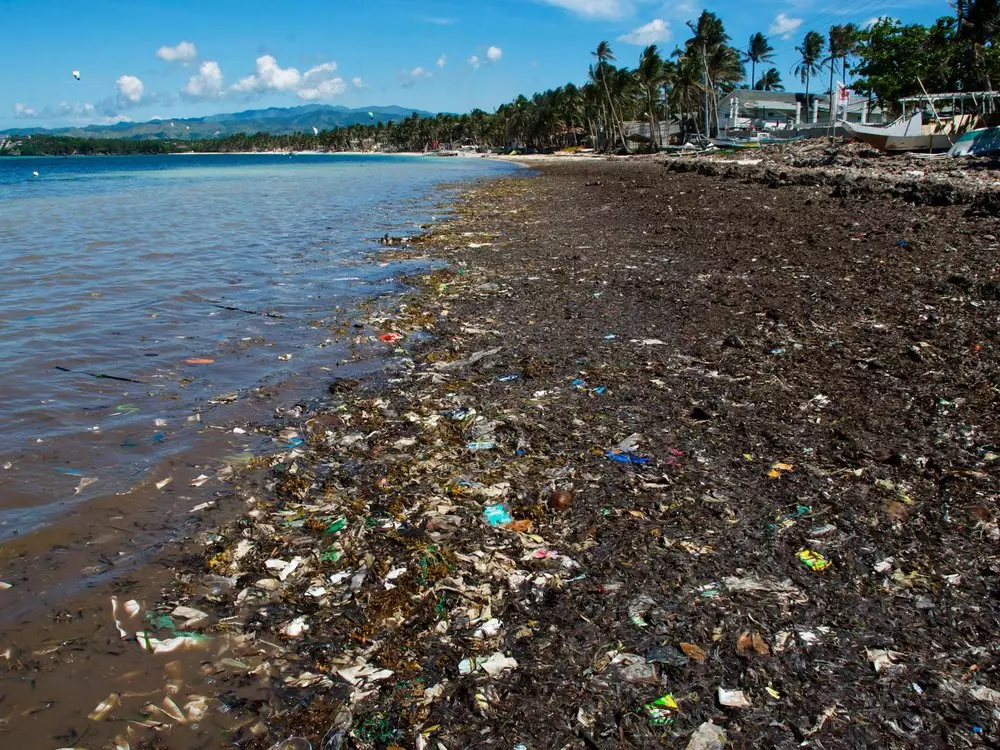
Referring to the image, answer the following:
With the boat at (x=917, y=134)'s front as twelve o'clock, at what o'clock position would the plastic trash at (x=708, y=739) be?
The plastic trash is roughly at 9 o'clock from the boat.

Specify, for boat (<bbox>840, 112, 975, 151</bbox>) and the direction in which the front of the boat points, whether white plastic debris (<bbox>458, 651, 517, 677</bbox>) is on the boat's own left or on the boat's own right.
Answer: on the boat's own left

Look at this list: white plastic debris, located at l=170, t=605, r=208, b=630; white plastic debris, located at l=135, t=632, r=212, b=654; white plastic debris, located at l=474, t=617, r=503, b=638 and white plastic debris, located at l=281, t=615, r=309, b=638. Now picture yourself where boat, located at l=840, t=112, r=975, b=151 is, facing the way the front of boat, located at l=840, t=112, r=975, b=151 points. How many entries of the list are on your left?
4

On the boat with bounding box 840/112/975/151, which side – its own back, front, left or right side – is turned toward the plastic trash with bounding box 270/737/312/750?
left

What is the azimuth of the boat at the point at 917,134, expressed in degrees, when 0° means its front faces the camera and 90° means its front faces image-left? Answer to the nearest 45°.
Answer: approximately 90°

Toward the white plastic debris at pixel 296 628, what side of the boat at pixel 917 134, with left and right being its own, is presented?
left

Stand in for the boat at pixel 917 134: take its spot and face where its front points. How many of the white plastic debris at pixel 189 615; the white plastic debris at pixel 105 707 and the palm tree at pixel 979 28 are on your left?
2

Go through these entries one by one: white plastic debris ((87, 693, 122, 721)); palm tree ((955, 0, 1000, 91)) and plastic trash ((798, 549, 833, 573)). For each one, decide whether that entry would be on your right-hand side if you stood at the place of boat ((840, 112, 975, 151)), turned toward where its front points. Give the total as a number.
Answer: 1

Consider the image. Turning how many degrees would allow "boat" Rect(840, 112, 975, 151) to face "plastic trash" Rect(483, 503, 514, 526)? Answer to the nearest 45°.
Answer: approximately 90° to its left

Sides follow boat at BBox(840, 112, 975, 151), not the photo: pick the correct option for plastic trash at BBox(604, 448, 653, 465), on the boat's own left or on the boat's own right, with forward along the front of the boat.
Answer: on the boat's own left

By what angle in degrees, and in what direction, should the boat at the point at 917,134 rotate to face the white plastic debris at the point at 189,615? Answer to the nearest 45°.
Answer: approximately 90° to its left

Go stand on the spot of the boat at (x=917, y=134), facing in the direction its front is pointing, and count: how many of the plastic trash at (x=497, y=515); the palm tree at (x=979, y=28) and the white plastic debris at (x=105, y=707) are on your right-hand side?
1

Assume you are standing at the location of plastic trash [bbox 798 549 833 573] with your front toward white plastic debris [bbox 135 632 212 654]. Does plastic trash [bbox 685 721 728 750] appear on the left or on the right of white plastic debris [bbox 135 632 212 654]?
left

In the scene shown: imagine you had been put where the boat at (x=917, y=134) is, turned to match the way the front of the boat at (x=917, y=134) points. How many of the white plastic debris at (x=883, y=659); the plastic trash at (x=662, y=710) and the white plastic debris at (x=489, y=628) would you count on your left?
3
